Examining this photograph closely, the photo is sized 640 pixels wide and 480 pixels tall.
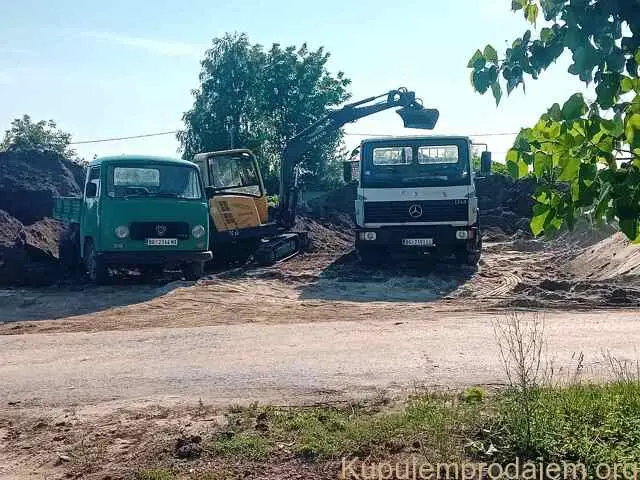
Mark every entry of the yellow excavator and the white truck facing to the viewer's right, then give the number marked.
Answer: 1

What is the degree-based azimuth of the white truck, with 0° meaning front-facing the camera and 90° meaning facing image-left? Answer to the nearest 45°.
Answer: approximately 0°

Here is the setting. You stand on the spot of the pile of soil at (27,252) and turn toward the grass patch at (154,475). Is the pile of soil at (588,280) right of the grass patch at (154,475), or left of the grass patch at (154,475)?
left

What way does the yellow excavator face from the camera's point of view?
to the viewer's right

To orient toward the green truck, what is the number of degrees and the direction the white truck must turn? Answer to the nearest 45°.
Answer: approximately 45° to its right

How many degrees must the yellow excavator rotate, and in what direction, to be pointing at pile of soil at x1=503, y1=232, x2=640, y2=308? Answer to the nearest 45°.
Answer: approximately 45° to its right

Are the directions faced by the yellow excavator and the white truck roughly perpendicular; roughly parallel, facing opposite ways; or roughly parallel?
roughly perpendicular

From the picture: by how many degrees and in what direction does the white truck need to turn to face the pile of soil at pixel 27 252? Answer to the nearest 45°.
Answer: approximately 90° to its right

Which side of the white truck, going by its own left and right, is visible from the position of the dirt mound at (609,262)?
left

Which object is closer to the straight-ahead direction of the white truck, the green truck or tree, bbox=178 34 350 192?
the green truck

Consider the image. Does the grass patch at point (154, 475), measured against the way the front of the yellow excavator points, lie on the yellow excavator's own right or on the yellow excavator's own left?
on the yellow excavator's own right

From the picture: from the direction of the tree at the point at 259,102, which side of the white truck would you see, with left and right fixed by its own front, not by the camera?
back
